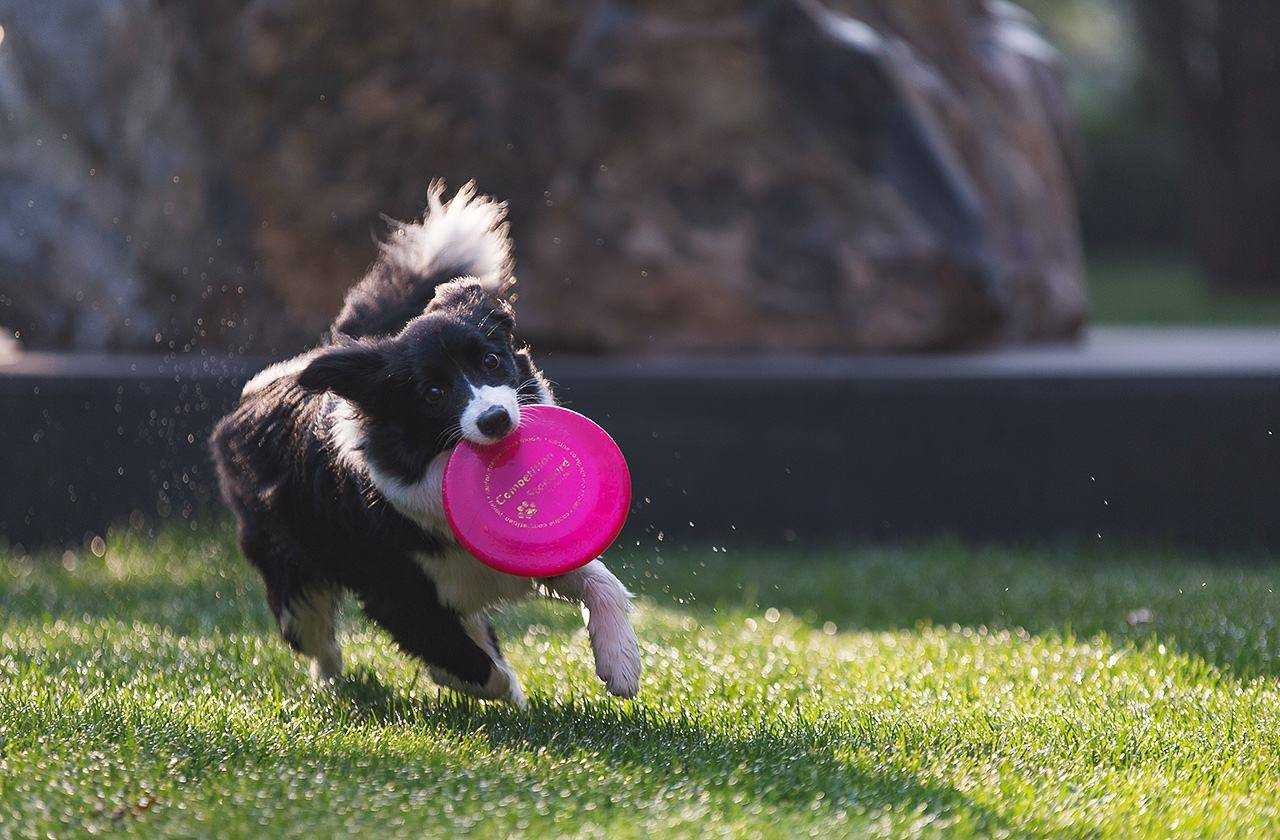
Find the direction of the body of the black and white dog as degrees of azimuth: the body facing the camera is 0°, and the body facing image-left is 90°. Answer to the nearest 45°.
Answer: approximately 315°

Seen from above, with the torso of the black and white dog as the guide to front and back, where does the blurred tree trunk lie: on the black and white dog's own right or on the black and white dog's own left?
on the black and white dog's own left

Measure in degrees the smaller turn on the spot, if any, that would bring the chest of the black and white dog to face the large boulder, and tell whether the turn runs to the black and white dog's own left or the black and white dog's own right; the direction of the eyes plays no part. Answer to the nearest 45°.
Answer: approximately 135° to the black and white dog's own left

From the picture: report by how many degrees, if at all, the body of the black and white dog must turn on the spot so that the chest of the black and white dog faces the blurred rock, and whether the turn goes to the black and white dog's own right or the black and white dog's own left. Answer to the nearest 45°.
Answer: approximately 135° to the black and white dog's own left
